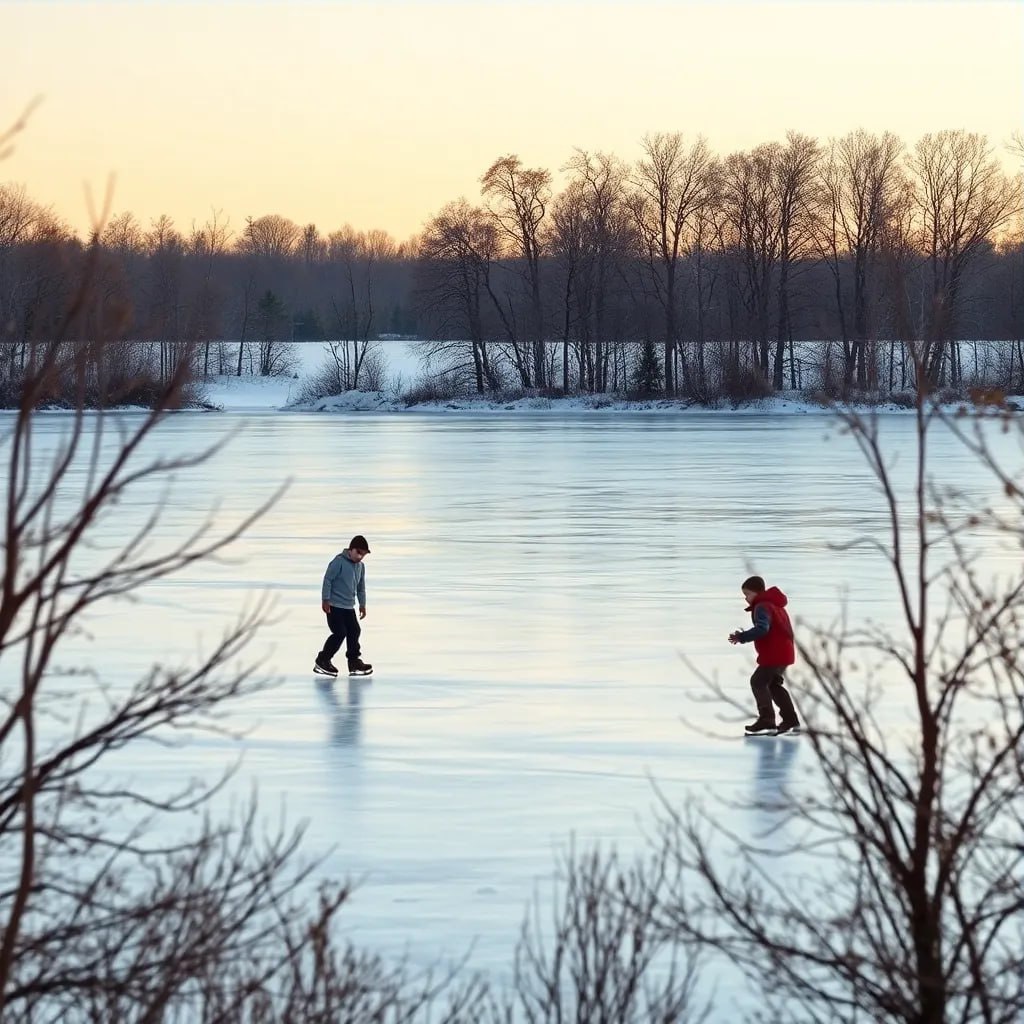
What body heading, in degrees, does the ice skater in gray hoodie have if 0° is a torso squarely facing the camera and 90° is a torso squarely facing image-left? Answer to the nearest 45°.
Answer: approximately 315°

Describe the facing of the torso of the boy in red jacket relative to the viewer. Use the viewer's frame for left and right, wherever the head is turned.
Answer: facing to the left of the viewer

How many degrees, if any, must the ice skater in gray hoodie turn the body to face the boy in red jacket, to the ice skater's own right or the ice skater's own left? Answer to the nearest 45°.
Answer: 0° — they already face them

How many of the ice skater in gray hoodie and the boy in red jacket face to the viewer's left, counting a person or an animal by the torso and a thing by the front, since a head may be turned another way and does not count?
1

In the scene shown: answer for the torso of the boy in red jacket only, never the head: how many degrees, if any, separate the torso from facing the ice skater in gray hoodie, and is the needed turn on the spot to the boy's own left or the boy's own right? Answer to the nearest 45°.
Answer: approximately 45° to the boy's own right

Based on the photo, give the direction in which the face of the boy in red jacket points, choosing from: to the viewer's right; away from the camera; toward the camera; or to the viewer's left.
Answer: to the viewer's left
